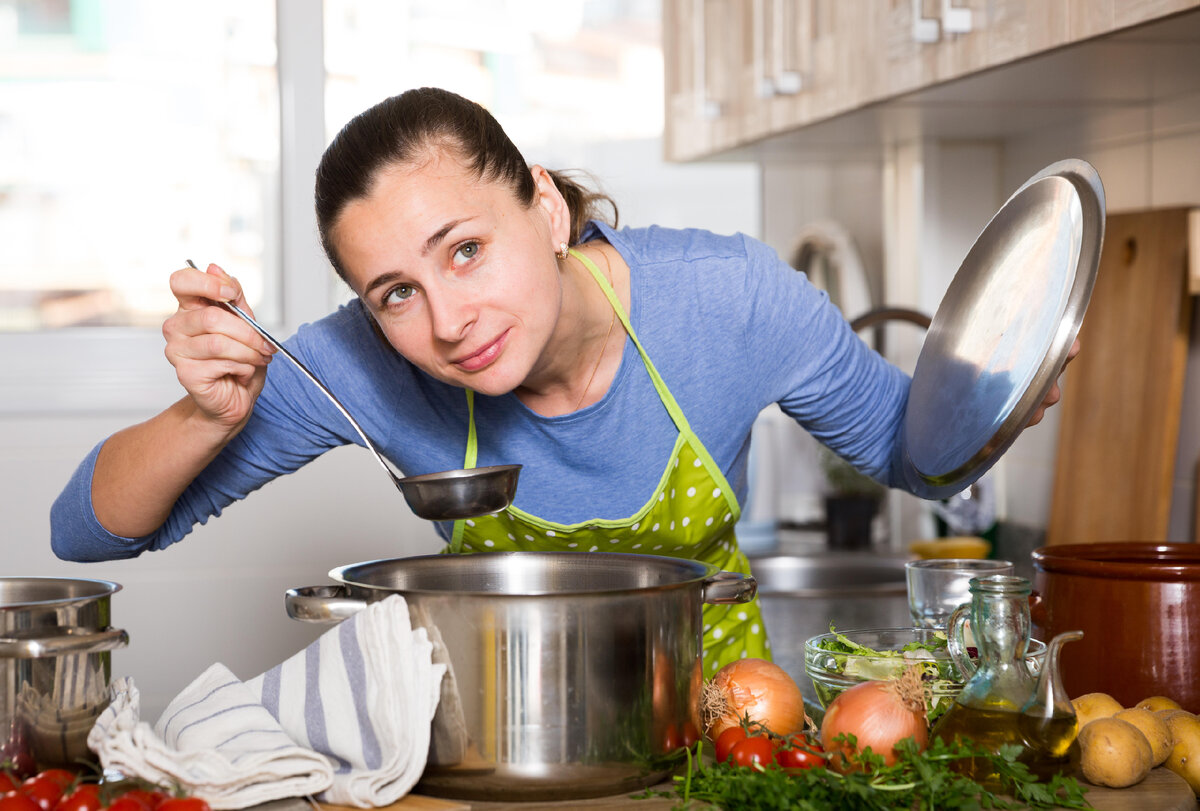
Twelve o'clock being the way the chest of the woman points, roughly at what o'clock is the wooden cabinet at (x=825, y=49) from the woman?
The wooden cabinet is roughly at 7 o'clock from the woman.

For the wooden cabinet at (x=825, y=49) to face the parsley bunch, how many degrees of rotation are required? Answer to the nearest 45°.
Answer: approximately 45° to its left

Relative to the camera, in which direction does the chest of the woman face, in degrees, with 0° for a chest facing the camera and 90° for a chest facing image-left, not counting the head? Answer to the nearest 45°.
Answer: approximately 0°

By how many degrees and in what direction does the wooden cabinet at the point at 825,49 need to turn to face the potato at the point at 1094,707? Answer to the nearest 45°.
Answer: approximately 45° to its left

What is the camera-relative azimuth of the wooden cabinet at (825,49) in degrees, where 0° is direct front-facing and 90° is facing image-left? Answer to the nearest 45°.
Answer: approximately 45°

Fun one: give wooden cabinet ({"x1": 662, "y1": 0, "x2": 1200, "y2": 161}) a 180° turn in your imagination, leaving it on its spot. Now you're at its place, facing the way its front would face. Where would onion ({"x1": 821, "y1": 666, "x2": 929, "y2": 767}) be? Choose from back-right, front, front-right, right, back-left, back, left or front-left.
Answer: back-right
